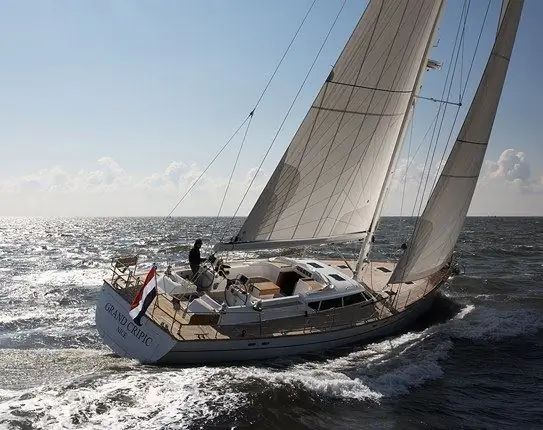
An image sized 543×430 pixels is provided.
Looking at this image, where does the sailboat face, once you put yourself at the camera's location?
facing away from the viewer and to the right of the viewer

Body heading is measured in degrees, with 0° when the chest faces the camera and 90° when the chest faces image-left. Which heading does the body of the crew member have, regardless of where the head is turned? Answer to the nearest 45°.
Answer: approximately 270°
